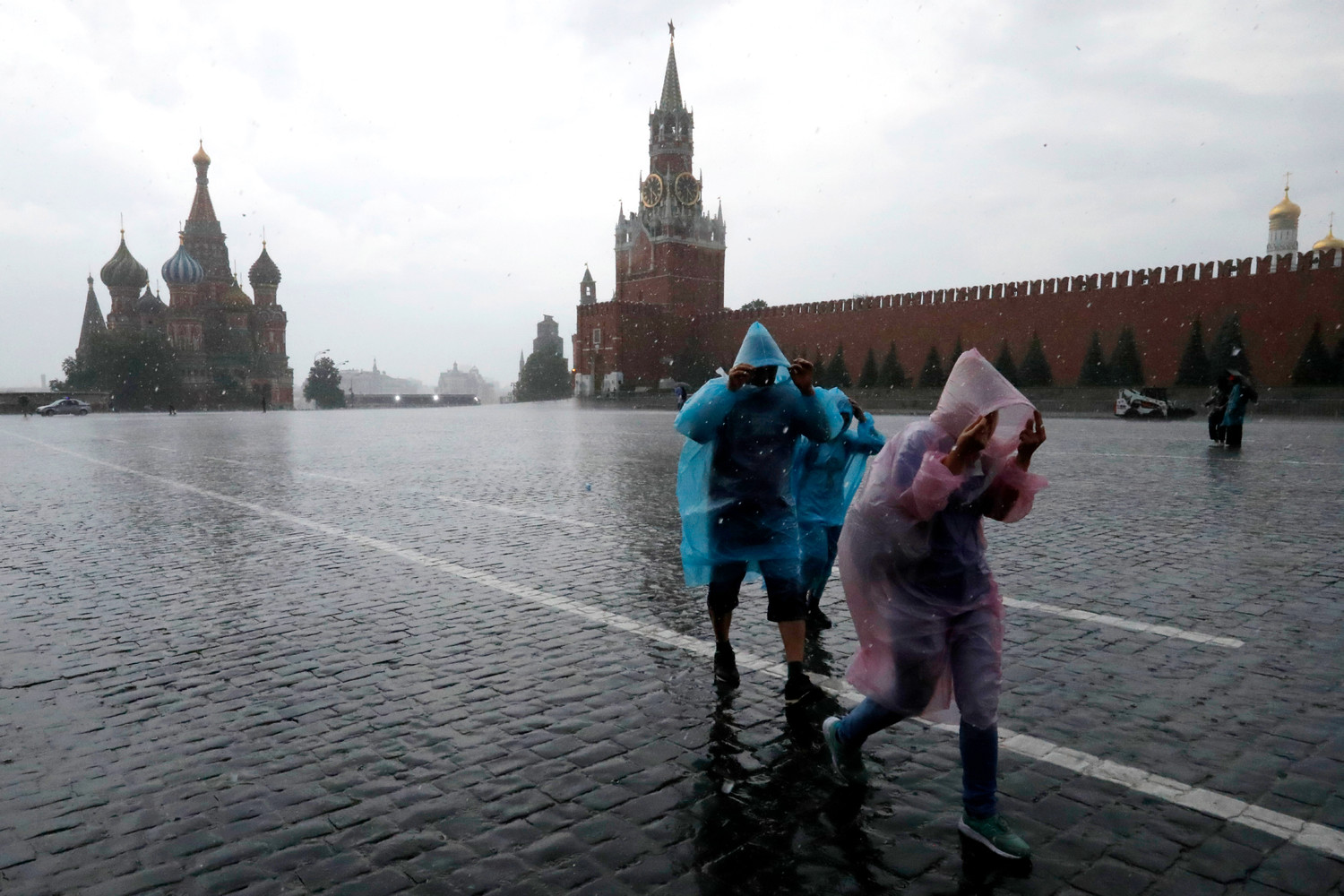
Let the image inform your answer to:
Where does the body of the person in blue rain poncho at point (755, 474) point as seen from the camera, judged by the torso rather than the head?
toward the camera

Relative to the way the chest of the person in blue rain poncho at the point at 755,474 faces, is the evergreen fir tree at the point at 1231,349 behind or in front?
behind

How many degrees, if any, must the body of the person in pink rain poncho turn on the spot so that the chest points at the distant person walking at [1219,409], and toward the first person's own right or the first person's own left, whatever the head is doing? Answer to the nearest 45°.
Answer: approximately 135° to the first person's own left

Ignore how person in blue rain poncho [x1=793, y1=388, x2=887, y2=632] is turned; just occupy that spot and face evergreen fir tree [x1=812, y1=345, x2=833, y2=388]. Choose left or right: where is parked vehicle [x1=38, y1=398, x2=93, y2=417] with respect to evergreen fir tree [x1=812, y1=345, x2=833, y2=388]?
left

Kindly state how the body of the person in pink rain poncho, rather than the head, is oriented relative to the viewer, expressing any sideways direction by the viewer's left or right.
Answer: facing the viewer and to the right of the viewer

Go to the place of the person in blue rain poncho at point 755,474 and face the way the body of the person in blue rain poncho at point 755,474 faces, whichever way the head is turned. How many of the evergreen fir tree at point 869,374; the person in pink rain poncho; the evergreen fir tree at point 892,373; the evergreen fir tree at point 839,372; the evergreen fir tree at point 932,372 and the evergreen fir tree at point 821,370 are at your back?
5

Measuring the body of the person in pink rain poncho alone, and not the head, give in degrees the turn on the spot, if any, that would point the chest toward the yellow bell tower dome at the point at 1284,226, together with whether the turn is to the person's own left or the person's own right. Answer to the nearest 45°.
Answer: approximately 135° to the person's own left

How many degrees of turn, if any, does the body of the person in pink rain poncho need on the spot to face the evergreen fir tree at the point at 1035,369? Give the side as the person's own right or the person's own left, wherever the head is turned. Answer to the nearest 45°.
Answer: approximately 135° to the person's own left

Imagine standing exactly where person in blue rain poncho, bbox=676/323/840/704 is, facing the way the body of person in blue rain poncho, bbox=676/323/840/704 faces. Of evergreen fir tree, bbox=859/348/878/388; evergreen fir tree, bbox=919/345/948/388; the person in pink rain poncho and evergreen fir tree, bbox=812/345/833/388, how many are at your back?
3

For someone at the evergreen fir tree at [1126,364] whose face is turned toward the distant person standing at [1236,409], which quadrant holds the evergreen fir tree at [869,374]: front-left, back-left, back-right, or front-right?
back-right

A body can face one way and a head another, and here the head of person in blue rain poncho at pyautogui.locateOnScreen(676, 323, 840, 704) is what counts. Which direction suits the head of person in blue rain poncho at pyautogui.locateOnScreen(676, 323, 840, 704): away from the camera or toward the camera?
toward the camera

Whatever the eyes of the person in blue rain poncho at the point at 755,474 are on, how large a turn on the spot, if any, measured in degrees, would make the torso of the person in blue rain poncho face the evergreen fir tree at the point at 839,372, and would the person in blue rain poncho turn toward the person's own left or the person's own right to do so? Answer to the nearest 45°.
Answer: approximately 180°

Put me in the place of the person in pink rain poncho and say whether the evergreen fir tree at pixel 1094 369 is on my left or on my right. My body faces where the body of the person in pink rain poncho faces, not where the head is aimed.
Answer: on my left

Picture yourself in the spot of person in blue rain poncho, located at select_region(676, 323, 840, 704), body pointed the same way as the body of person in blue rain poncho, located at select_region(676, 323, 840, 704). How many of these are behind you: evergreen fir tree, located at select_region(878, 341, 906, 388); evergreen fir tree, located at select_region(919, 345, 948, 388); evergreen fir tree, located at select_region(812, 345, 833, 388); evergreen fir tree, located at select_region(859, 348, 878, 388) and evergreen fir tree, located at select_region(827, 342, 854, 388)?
5
